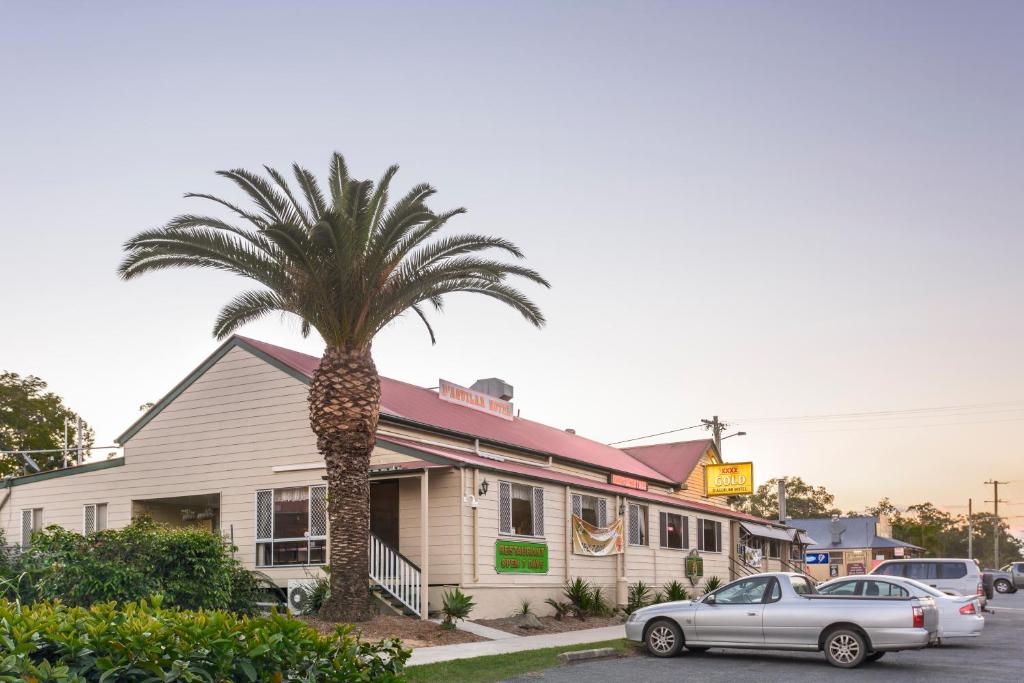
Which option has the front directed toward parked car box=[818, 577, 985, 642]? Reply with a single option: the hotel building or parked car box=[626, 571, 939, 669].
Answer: the hotel building

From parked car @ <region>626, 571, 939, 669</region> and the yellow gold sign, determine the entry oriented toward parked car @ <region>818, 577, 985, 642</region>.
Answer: the yellow gold sign

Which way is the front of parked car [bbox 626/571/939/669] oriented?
to the viewer's left

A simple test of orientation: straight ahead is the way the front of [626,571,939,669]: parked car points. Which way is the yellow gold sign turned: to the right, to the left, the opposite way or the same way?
to the left

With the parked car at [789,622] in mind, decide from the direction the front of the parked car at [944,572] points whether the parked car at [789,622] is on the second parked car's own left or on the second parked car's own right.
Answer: on the second parked car's own left

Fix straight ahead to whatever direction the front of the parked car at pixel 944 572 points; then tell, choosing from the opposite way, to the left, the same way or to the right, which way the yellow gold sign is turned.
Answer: to the left

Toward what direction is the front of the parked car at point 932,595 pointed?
to the viewer's left

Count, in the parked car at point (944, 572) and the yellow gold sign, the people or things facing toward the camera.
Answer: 1

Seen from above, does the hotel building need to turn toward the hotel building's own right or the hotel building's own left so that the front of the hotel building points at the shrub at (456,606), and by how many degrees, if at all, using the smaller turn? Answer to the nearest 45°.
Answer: approximately 45° to the hotel building's own right

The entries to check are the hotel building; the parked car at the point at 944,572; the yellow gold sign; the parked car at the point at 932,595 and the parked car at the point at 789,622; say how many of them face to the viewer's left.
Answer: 3

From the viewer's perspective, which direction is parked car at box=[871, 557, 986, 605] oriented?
to the viewer's left

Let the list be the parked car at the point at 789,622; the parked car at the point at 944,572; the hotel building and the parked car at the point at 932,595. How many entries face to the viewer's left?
3
